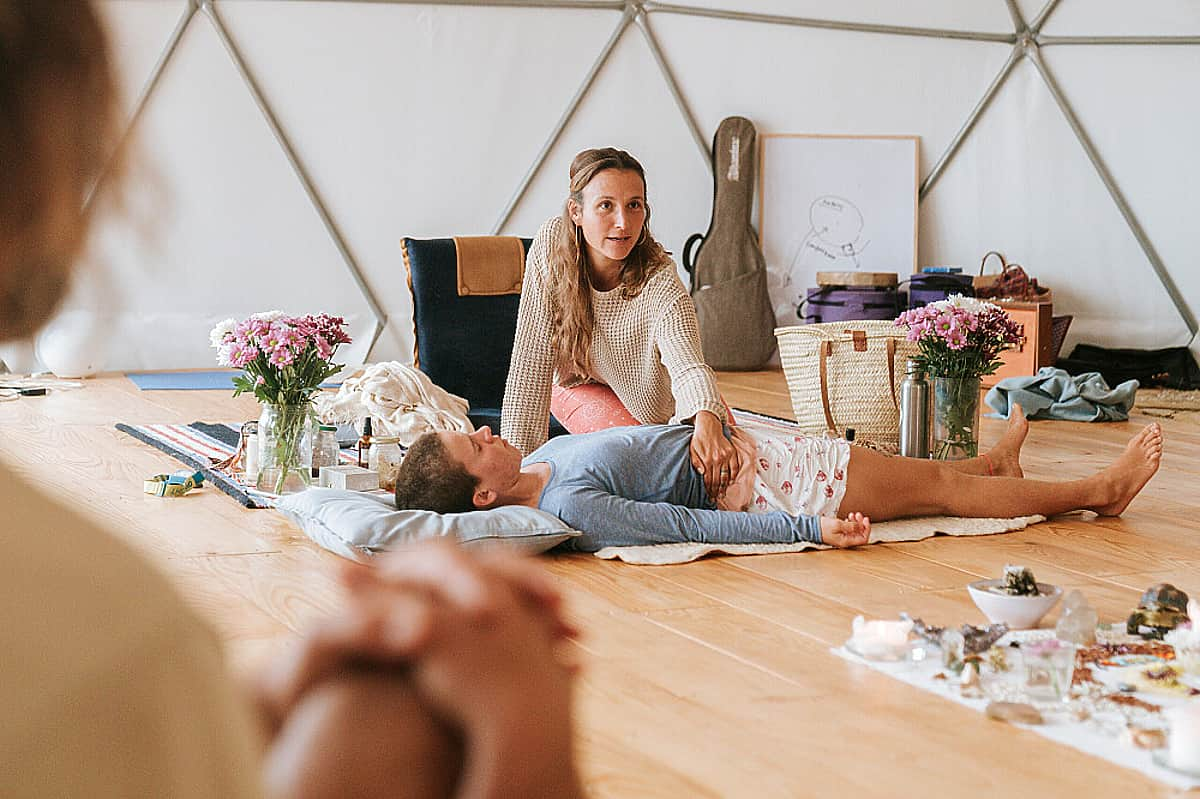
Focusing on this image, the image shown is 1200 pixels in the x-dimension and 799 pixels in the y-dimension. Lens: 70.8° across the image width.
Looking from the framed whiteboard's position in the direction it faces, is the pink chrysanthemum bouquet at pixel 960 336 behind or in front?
in front

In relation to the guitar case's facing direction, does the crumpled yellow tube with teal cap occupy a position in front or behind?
in front

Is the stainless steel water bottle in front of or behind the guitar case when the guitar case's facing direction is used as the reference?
in front

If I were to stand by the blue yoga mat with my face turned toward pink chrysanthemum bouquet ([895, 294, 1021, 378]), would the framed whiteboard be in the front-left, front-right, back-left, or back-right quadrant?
front-left

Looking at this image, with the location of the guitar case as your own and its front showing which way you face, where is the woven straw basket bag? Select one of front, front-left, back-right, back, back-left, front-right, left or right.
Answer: front

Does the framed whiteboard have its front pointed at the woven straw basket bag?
yes

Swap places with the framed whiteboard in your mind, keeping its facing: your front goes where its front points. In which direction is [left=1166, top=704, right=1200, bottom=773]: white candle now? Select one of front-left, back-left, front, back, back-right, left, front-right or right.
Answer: front

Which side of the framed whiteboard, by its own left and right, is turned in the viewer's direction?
front

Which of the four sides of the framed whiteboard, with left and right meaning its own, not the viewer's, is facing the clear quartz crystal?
front

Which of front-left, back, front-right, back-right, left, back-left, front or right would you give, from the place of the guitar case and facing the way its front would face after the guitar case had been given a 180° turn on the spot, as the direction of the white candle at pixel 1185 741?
back

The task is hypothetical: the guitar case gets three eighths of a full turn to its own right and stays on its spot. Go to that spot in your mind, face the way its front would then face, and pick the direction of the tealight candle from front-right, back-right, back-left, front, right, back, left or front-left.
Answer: back-left

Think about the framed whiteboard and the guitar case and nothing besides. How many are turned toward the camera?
2
